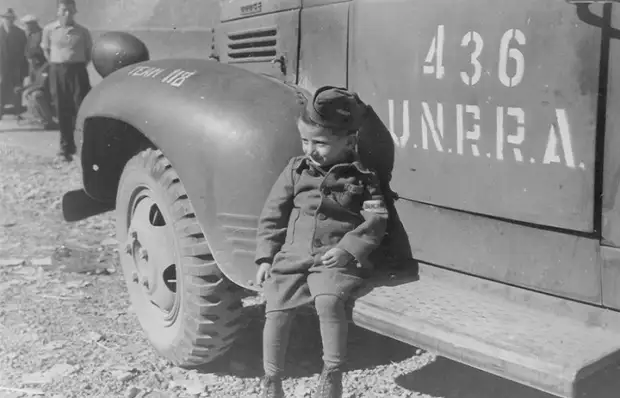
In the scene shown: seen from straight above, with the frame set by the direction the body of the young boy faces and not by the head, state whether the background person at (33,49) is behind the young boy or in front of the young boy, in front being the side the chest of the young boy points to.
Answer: behind

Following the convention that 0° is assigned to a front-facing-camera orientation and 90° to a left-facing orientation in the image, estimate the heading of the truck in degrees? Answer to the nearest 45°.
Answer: approximately 135°

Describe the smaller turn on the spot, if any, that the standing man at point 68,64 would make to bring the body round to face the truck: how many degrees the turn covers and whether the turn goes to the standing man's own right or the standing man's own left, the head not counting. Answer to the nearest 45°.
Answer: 0° — they already face it

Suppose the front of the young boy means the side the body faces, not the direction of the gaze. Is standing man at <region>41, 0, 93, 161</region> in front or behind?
behind

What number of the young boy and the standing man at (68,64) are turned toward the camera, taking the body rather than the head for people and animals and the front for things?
2

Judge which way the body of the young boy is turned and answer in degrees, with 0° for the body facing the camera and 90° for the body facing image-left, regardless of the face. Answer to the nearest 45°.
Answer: approximately 0°

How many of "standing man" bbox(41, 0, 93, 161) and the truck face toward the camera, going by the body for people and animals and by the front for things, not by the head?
1

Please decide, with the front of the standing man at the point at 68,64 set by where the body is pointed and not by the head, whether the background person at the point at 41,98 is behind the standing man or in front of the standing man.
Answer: behind

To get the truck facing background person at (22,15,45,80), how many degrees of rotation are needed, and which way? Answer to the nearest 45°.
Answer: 0° — it already faces them
